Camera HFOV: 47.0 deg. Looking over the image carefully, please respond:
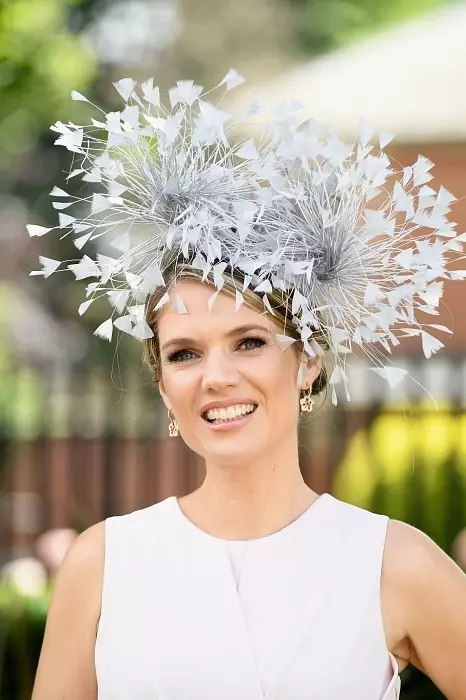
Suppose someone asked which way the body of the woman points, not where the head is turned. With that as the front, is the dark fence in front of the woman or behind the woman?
behind

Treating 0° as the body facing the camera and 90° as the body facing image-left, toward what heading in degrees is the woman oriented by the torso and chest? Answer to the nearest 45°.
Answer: approximately 0°

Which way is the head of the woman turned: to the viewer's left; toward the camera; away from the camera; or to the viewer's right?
toward the camera
